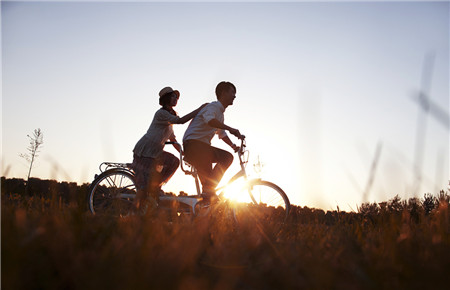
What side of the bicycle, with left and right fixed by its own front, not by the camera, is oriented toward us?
right

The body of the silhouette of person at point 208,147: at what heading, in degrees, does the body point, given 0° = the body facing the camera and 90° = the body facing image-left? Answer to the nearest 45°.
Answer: approximately 270°
